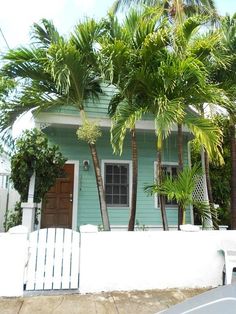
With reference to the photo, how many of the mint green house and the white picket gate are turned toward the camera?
2

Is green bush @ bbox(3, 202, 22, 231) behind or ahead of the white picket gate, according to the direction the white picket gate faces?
behind

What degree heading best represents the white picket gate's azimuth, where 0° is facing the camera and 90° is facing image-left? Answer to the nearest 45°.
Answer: approximately 0°

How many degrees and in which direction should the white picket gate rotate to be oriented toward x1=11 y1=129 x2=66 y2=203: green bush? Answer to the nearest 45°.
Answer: approximately 180°

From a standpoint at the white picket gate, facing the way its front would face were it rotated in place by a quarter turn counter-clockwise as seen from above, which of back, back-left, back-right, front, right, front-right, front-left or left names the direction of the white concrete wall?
front

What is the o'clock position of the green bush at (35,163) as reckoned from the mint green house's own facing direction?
The green bush is roughly at 1 o'clock from the mint green house.

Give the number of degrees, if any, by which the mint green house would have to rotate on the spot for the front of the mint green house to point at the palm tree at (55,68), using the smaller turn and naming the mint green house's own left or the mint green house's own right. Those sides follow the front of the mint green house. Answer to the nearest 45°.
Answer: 0° — it already faces it

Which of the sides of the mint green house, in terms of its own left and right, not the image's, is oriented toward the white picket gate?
front

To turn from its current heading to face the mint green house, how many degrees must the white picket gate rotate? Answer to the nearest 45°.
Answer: approximately 180°
